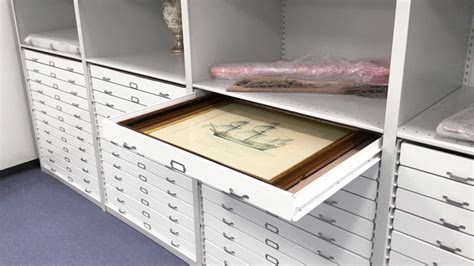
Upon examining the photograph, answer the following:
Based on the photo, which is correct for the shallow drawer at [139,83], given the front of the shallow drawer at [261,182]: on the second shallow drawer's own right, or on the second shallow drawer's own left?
on the second shallow drawer's own right

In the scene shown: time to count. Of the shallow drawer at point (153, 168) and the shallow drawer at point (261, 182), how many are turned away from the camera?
0

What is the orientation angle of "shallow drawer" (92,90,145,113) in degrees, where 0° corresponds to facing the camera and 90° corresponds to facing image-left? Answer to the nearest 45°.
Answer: approximately 45°

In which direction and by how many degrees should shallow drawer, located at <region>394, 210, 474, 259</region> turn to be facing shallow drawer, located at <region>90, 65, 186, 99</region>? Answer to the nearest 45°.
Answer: approximately 45° to its right

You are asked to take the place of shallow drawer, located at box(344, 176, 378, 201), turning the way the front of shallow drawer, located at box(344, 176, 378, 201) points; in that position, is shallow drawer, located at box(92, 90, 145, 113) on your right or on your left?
on your right

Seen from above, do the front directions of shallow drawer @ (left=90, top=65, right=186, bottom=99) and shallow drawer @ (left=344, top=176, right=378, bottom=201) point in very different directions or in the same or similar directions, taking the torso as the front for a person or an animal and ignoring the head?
same or similar directions

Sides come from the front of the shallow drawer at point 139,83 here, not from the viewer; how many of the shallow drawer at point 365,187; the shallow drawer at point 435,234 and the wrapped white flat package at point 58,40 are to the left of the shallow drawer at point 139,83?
2

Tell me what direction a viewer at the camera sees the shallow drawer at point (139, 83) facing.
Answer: facing the viewer and to the left of the viewer

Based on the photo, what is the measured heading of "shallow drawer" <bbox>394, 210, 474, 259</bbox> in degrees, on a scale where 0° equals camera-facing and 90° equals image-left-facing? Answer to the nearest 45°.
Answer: approximately 45°

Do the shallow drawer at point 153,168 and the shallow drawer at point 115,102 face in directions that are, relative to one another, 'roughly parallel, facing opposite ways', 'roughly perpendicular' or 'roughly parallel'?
roughly parallel
